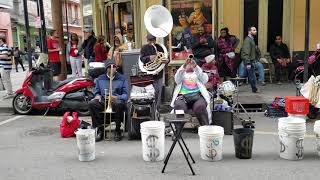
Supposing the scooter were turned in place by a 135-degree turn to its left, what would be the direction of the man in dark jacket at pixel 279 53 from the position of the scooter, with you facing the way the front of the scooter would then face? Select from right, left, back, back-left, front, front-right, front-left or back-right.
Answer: front-left

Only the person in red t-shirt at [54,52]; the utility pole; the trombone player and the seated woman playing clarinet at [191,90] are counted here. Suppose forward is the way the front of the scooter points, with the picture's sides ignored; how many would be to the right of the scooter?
2

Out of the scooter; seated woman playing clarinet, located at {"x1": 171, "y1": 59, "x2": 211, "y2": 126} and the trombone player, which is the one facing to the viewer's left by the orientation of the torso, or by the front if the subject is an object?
the scooter

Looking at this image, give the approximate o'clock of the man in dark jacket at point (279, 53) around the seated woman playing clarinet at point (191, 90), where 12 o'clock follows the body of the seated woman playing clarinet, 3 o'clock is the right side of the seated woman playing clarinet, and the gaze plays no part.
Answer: The man in dark jacket is roughly at 7 o'clock from the seated woman playing clarinet.

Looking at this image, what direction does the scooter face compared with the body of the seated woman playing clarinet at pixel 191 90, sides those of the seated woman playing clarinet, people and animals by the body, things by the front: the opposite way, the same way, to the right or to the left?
to the right

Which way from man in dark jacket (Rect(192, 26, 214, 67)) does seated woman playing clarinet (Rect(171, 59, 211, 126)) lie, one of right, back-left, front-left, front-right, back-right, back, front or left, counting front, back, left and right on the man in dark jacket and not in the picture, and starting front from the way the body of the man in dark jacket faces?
front

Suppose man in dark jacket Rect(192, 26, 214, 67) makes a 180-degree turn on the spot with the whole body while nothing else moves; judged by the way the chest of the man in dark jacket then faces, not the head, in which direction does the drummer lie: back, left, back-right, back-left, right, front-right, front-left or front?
back

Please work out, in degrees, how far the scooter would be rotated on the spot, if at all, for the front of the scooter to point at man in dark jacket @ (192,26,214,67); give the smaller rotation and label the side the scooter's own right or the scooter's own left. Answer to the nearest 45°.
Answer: approximately 180°

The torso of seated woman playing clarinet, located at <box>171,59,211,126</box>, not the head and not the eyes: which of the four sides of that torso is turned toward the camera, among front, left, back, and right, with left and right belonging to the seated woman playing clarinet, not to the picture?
front

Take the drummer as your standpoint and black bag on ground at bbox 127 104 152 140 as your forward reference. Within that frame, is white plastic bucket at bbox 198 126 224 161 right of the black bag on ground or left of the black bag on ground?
left

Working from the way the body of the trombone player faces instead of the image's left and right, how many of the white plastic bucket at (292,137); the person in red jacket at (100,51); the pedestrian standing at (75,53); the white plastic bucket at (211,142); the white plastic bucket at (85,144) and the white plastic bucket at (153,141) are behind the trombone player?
2

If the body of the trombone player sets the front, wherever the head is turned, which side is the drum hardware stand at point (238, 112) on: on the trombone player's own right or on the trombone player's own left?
on the trombone player's own left

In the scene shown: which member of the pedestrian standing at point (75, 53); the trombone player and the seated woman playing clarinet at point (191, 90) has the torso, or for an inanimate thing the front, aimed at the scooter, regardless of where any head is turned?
the pedestrian standing

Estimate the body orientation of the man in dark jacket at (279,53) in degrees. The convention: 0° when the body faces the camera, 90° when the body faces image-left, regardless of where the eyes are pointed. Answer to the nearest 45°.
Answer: approximately 0°

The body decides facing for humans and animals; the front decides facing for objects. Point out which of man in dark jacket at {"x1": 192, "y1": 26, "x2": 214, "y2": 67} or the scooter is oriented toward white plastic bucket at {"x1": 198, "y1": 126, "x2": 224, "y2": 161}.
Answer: the man in dark jacket

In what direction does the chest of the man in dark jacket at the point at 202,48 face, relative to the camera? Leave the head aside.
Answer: toward the camera
